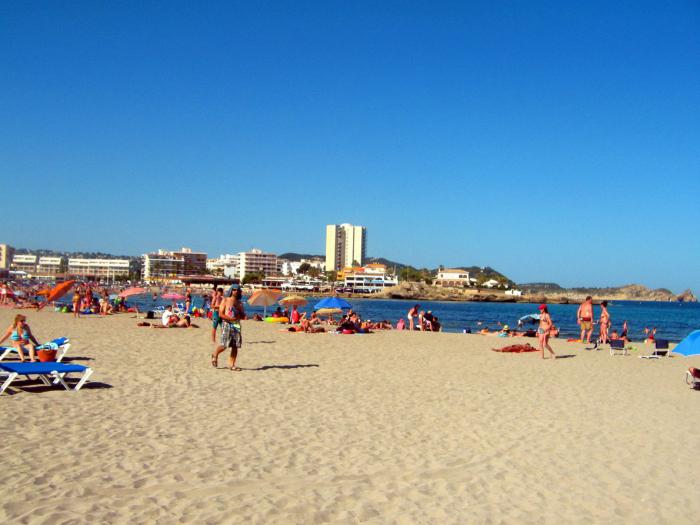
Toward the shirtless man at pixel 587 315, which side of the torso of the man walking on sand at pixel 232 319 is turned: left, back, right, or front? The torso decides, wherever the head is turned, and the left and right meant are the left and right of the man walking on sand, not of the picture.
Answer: left

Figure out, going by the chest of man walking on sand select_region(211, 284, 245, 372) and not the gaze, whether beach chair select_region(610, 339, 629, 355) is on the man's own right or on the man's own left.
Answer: on the man's own left

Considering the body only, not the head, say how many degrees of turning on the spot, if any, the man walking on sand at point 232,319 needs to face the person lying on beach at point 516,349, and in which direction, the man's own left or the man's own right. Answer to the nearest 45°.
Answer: approximately 90° to the man's own left
